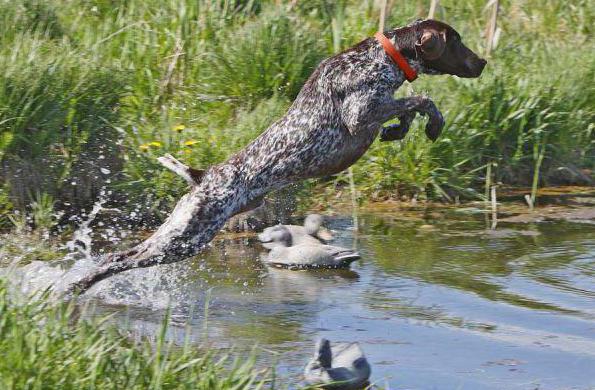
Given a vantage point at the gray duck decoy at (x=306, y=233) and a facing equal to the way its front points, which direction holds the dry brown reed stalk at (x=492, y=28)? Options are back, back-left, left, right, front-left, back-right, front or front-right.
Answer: front-left

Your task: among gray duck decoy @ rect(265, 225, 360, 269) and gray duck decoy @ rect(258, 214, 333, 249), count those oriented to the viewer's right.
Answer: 1

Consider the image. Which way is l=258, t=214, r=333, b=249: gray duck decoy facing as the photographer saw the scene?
facing to the right of the viewer

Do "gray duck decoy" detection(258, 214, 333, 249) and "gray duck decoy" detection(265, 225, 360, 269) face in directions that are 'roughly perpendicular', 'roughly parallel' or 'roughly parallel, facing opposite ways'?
roughly parallel, facing opposite ways

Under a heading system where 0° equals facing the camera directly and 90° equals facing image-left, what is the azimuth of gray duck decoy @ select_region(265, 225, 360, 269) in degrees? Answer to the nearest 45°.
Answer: approximately 90°

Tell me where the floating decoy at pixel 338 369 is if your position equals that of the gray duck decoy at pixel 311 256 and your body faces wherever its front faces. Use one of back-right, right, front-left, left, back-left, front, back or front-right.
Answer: left

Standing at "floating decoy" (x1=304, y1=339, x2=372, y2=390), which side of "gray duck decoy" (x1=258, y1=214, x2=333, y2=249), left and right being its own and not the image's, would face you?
right

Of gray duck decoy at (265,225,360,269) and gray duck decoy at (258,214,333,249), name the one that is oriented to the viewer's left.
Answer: gray duck decoy at (265,225,360,269)
